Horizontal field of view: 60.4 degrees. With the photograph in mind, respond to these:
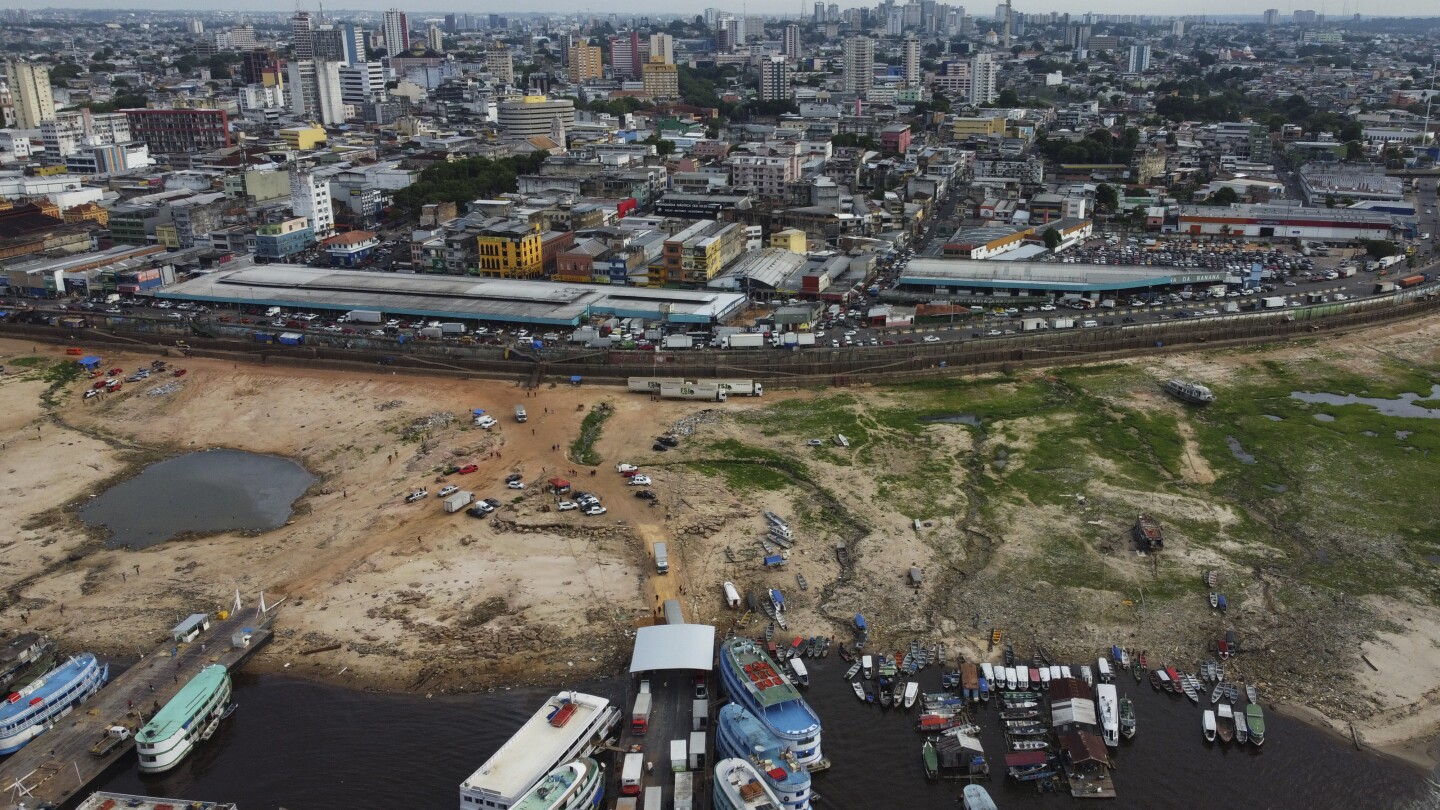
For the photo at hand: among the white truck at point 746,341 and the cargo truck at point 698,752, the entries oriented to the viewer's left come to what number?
1

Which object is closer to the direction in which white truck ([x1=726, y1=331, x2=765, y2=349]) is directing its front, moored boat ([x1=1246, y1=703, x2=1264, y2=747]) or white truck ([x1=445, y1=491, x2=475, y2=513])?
the white truck

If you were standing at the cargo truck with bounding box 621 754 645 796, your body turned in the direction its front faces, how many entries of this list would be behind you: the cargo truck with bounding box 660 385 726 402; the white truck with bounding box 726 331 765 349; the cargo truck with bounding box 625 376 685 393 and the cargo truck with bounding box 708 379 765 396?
4

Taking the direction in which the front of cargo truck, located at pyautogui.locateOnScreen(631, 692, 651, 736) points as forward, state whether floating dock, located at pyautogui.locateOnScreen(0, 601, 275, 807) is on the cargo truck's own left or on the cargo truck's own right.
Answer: on the cargo truck's own right

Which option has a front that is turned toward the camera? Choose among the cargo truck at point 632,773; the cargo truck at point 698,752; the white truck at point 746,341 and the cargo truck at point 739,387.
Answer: the cargo truck at point 632,773

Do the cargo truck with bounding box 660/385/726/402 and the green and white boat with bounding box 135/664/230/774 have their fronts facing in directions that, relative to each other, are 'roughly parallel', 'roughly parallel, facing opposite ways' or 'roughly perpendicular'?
roughly perpendicular

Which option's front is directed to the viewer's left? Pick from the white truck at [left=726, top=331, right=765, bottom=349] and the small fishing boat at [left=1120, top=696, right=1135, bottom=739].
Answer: the white truck

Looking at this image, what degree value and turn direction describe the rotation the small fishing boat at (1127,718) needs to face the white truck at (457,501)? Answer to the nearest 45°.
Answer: approximately 90° to its left

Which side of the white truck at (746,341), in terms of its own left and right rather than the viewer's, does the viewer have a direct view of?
left
